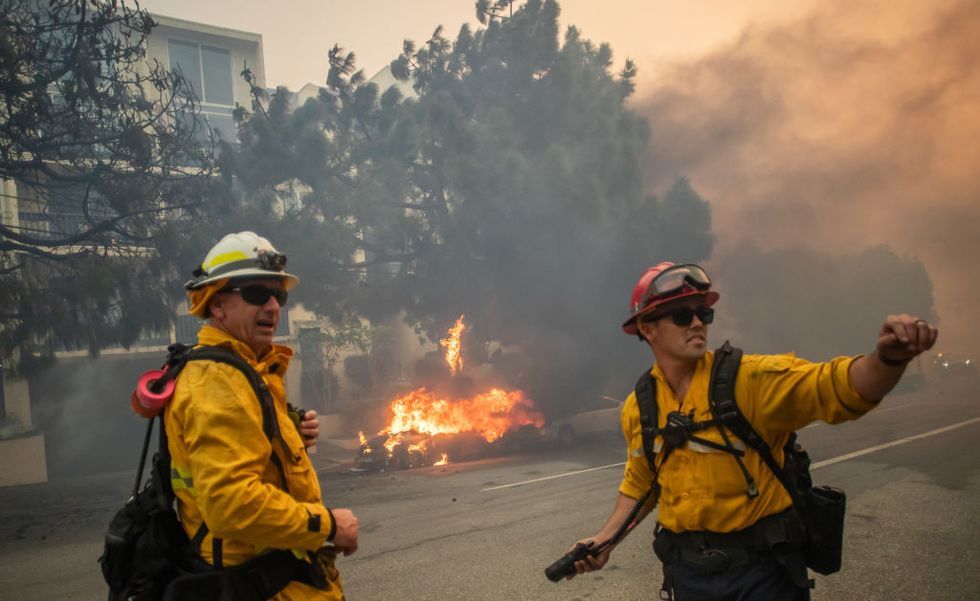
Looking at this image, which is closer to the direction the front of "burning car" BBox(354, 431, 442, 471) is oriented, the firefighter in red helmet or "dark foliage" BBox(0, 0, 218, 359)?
the dark foliage

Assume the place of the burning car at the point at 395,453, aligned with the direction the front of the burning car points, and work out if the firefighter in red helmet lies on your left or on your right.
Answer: on your left

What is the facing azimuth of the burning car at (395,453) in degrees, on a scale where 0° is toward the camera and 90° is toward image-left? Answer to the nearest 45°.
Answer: approximately 45°

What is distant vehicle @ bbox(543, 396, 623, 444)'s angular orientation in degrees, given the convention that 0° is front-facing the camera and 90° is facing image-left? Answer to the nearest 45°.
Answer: approximately 45°
